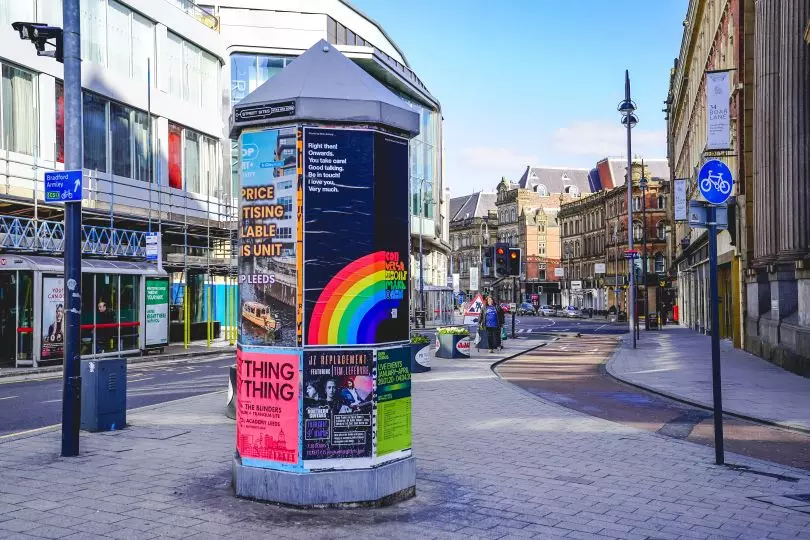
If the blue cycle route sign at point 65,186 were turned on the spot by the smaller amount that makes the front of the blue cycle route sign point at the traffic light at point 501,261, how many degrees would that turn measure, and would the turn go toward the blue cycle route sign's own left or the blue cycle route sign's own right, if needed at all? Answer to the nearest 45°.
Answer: approximately 135° to the blue cycle route sign's own left

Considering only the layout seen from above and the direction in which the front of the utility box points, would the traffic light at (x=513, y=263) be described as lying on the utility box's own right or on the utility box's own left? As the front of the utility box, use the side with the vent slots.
on the utility box's own left

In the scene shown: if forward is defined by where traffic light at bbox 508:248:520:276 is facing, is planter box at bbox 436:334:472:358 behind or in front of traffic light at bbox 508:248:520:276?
in front

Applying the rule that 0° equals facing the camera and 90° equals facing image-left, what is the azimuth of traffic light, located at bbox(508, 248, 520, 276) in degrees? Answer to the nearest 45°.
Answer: approximately 0°

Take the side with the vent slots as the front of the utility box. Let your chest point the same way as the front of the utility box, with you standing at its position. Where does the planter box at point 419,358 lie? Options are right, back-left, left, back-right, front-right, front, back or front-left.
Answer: left

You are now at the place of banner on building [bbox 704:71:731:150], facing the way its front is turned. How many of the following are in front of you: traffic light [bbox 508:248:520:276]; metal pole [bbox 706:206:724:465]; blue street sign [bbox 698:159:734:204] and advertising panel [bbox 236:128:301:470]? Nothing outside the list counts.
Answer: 3

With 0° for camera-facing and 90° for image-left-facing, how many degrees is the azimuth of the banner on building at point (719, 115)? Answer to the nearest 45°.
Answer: approximately 0°

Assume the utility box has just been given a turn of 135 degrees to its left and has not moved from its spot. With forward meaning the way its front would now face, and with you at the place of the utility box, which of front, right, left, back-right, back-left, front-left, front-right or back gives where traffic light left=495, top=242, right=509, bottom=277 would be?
front-right

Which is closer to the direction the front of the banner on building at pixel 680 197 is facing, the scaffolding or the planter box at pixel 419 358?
the planter box
